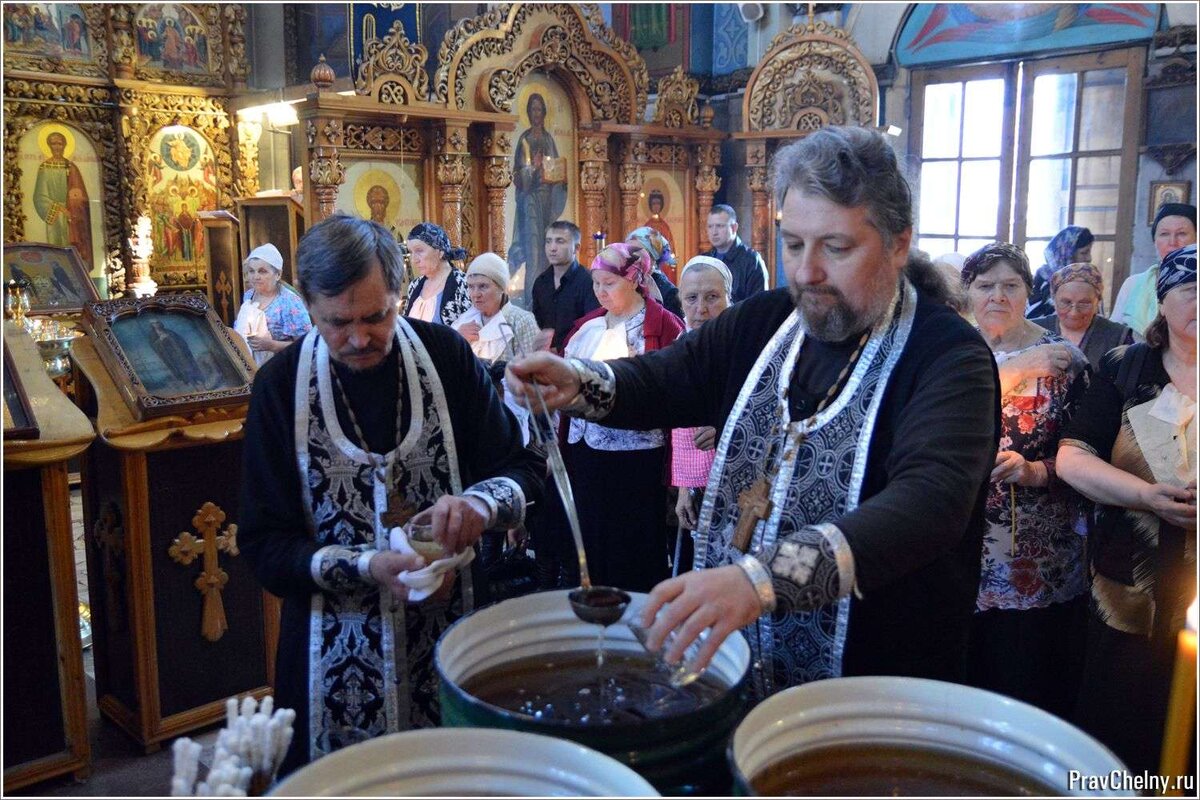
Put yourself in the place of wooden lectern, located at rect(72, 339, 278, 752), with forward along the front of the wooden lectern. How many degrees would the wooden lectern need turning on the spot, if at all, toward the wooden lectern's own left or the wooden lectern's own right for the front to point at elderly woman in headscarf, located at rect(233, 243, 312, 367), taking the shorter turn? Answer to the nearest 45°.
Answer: approximately 135° to the wooden lectern's own left

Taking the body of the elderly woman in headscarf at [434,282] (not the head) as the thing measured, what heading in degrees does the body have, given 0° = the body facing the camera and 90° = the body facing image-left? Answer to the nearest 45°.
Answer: approximately 45°

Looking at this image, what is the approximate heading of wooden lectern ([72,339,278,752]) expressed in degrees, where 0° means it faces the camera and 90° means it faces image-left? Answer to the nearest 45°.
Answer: approximately 315°

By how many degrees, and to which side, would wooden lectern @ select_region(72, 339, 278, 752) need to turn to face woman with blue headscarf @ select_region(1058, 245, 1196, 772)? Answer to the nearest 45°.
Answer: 0° — it already faces them
